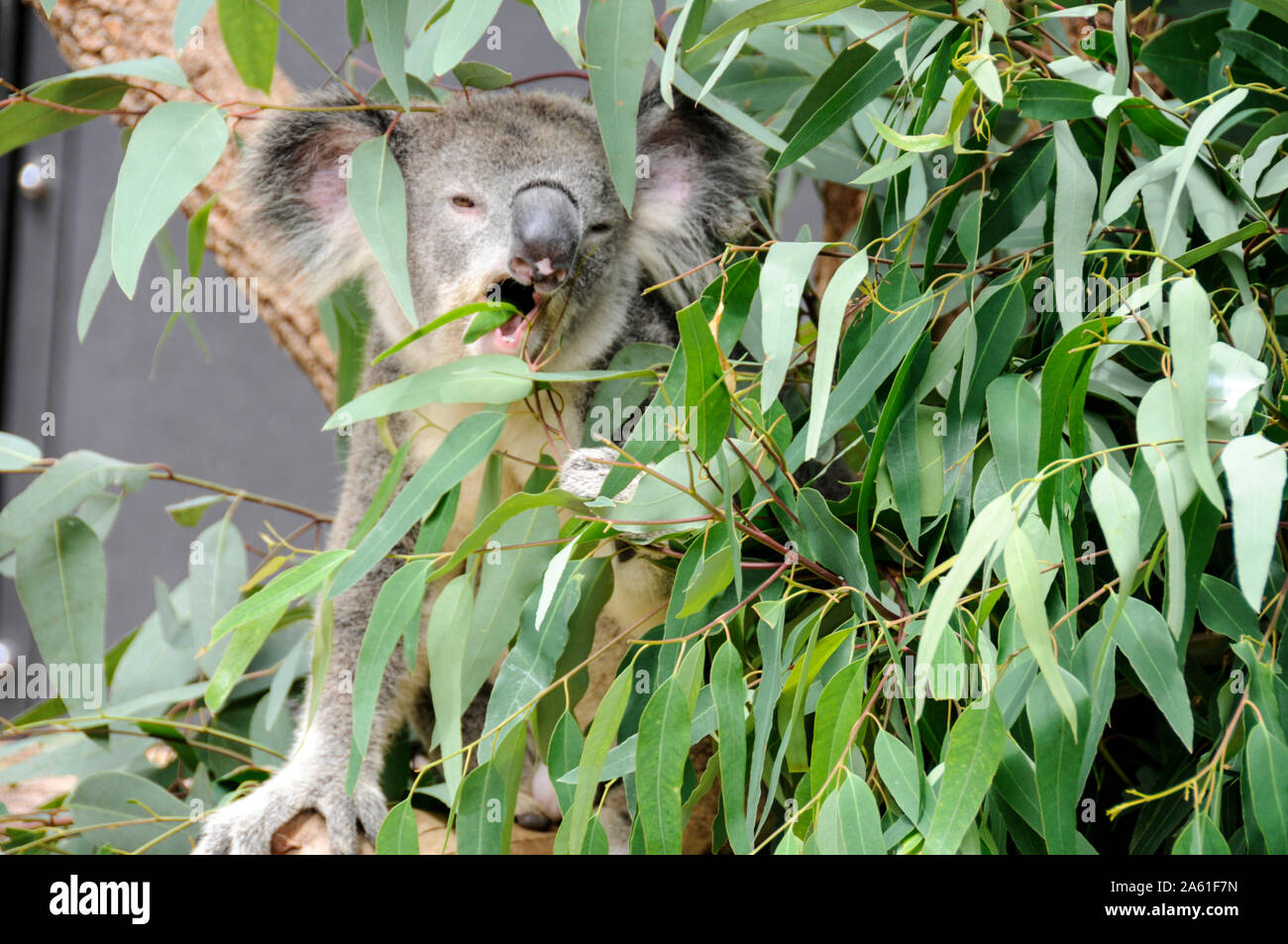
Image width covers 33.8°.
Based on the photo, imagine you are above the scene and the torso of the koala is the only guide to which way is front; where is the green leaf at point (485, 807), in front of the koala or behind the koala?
in front

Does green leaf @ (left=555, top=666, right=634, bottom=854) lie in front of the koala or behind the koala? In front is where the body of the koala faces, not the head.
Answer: in front

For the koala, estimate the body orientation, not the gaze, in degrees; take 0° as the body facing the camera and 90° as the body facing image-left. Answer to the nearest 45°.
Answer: approximately 0°

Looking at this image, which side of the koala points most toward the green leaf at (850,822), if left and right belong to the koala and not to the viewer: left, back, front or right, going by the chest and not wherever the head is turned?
front
